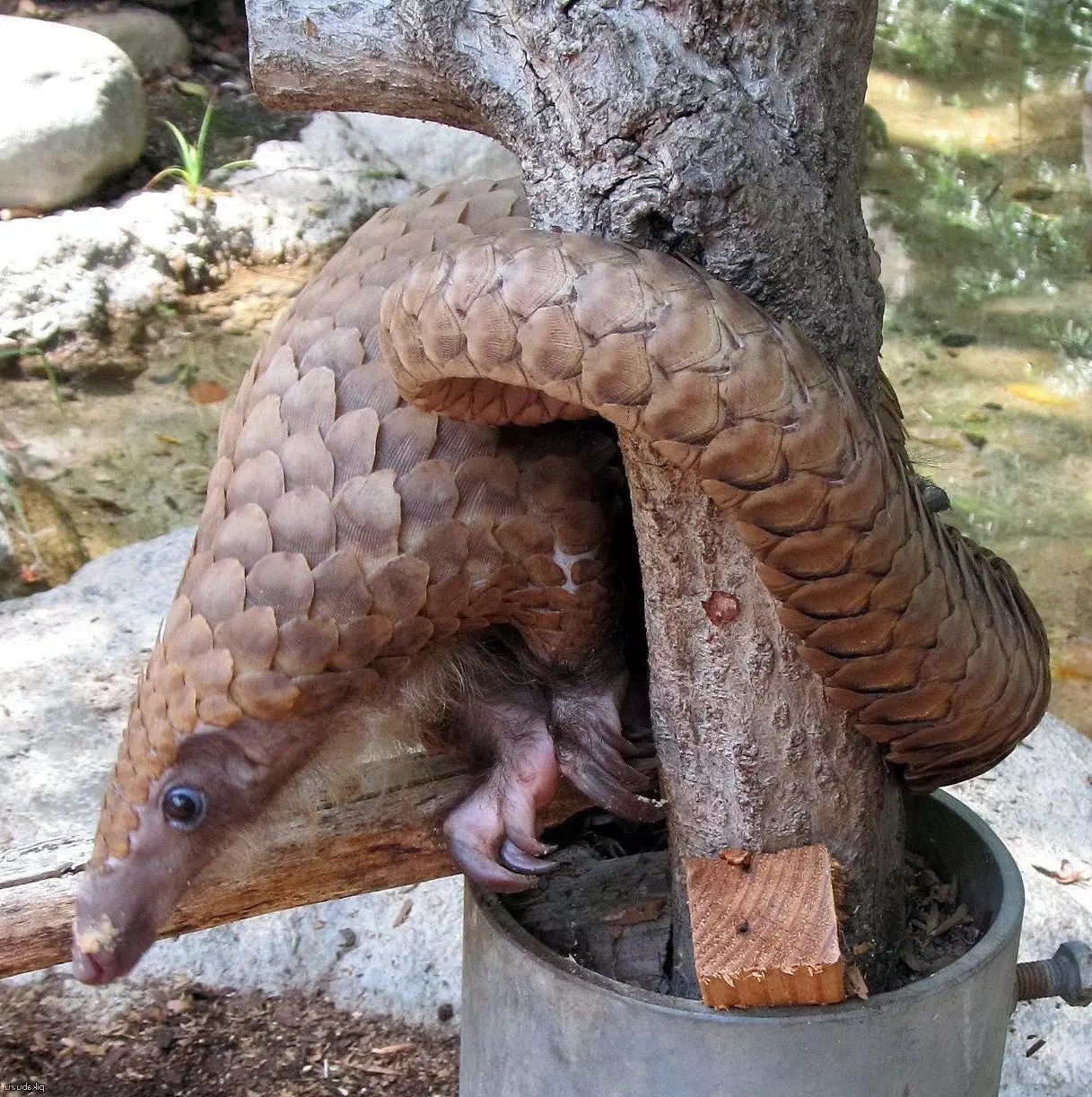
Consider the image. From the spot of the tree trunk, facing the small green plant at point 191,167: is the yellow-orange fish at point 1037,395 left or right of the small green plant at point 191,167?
right

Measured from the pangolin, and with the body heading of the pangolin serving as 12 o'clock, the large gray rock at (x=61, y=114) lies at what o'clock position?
The large gray rock is roughly at 2 o'clock from the pangolin.

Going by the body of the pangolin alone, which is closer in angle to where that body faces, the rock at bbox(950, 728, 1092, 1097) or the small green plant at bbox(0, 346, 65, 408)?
the small green plant

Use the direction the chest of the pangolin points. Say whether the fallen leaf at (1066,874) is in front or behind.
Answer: behind

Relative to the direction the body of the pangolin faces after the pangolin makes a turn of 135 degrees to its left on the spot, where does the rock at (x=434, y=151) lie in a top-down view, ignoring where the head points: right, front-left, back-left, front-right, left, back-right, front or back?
back-left

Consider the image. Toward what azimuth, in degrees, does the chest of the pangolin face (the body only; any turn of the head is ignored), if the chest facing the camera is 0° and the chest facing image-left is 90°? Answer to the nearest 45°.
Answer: approximately 90°

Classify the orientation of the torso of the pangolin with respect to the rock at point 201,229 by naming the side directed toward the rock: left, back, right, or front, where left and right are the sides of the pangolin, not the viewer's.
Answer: right
